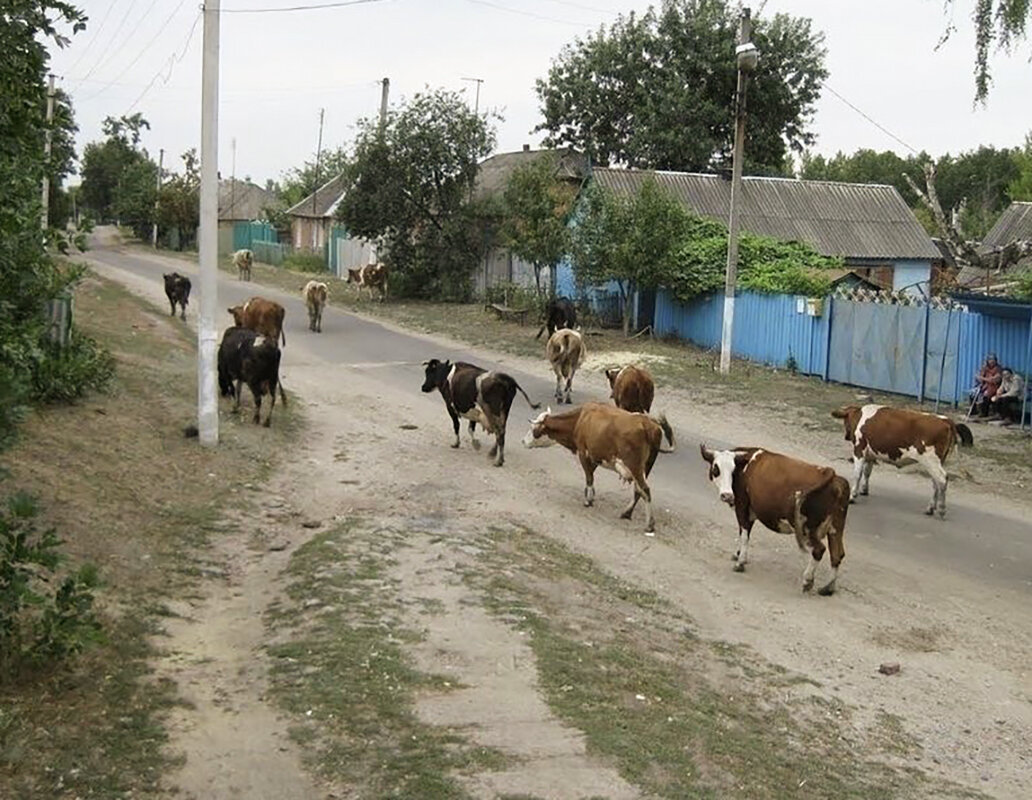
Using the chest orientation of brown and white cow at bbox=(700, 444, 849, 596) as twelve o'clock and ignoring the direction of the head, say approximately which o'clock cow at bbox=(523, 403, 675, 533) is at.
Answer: The cow is roughly at 12 o'clock from the brown and white cow.

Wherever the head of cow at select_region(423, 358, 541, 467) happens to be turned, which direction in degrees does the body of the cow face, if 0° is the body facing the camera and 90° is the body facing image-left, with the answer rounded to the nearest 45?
approximately 135°

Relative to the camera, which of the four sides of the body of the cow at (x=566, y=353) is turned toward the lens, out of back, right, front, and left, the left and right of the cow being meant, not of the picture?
back

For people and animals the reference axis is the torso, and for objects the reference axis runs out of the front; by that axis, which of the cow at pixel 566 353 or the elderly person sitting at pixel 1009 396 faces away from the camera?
the cow

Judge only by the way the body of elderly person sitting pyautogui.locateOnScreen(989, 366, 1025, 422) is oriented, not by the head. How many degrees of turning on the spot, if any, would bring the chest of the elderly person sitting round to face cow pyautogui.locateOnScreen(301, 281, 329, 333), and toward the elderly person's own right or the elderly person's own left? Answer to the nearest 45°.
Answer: approximately 45° to the elderly person's own right

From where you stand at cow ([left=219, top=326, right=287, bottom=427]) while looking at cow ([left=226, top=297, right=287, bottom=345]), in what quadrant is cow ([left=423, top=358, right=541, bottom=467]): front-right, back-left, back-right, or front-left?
back-right

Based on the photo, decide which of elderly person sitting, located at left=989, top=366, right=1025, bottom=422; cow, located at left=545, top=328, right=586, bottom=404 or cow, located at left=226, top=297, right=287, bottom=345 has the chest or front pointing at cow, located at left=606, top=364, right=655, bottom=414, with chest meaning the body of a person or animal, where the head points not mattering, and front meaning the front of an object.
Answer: the elderly person sitting

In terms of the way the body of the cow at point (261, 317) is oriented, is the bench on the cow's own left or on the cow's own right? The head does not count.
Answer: on the cow's own right

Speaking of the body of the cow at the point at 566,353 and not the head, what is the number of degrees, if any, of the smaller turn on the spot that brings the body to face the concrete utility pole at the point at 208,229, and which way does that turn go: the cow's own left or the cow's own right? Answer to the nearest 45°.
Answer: approximately 135° to the cow's own left

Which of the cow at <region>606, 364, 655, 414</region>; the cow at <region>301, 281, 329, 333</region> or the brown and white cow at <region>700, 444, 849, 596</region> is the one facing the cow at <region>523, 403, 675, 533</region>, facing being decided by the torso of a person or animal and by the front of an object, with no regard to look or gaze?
the brown and white cow
